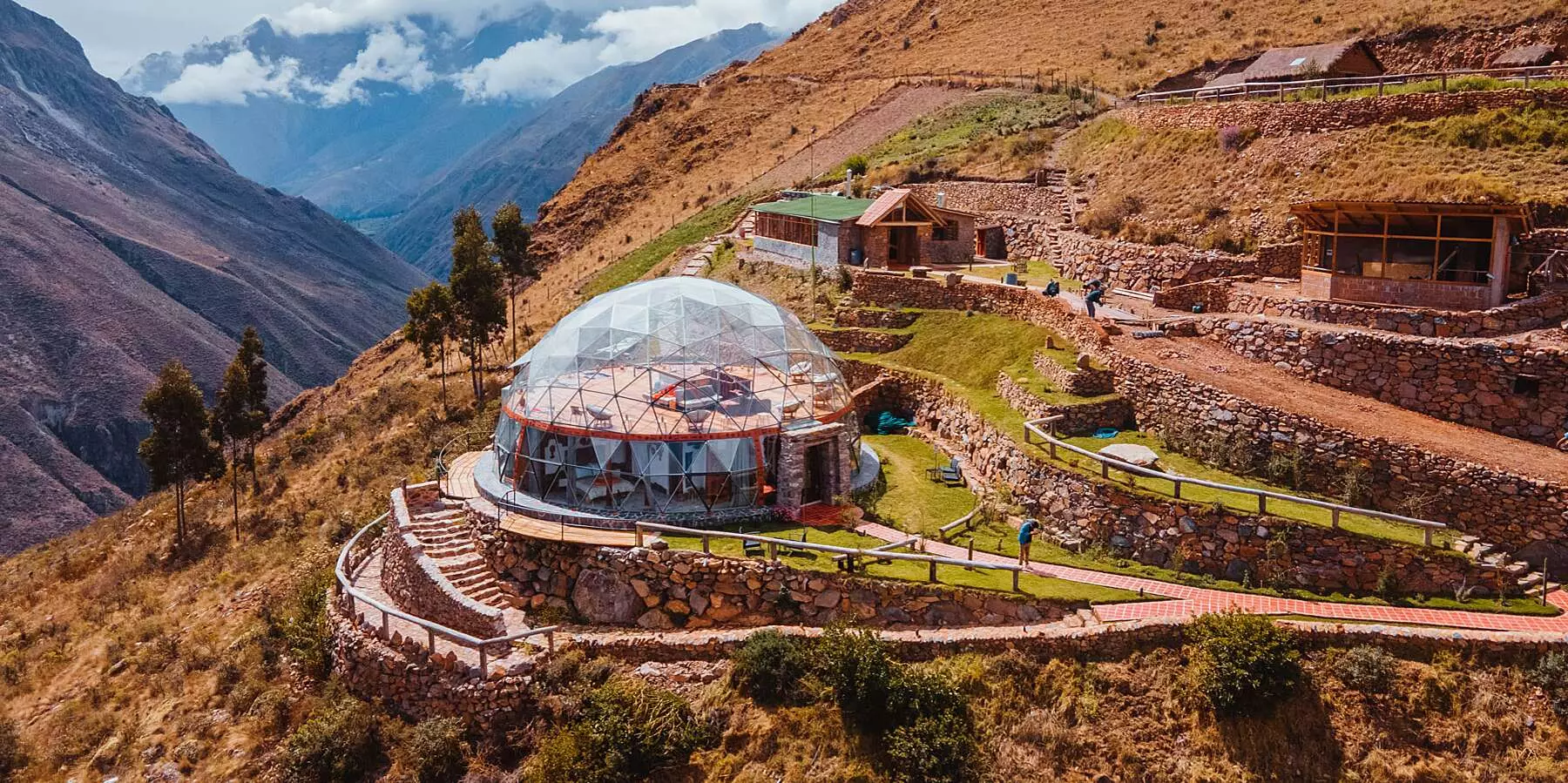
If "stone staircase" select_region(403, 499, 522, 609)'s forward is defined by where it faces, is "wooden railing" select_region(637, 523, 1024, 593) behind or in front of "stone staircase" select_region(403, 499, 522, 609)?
in front

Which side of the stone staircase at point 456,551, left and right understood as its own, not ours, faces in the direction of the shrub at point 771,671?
front

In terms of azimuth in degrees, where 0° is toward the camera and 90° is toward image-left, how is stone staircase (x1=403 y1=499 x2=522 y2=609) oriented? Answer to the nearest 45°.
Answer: approximately 315°

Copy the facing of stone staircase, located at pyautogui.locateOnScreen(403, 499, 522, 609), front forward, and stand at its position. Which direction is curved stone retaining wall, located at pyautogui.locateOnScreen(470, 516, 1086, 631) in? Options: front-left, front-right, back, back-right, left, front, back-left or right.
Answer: front

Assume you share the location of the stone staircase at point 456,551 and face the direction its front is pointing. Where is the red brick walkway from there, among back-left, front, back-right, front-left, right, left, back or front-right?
front

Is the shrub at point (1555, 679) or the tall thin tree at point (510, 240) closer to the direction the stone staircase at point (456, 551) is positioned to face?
the shrub

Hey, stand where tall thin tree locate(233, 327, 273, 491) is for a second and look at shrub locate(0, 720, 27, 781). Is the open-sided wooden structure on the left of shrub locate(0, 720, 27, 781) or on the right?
left

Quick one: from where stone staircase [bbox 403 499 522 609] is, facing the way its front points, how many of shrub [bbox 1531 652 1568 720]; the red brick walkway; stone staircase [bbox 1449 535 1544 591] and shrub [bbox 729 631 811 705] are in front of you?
4

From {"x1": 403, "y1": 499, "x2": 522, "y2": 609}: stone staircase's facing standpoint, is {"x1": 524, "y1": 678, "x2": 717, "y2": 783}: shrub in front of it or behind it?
in front

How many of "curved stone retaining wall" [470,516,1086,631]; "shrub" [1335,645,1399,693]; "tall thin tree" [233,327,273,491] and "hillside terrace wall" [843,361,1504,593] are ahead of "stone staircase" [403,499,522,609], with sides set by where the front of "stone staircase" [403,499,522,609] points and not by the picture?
3

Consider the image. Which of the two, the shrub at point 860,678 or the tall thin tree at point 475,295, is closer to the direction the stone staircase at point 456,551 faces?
the shrub

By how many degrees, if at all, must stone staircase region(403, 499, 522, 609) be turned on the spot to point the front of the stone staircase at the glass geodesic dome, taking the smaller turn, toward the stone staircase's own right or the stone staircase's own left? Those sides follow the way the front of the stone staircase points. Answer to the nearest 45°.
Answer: approximately 45° to the stone staircase's own left

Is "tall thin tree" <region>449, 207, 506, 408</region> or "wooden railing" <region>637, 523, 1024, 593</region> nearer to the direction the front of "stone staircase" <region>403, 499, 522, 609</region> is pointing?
the wooden railing
